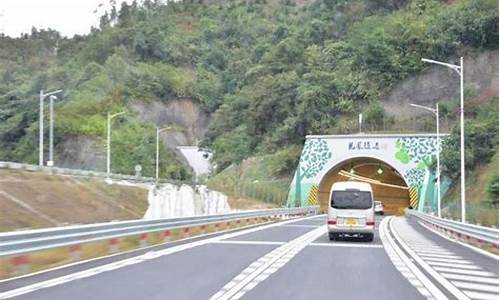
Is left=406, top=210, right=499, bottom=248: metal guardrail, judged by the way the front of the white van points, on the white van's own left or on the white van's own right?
on the white van's own right

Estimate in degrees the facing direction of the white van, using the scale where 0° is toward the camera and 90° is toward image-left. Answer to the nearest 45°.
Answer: approximately 180°

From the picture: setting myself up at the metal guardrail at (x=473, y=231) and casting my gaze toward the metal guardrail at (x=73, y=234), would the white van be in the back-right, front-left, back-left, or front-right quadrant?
front-right

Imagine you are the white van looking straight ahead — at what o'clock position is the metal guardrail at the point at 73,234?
The metal guardrail is roughly at 7 o'clock from the white van.

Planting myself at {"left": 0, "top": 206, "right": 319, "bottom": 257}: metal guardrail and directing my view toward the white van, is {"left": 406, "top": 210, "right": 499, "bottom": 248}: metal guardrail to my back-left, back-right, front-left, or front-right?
front-right
